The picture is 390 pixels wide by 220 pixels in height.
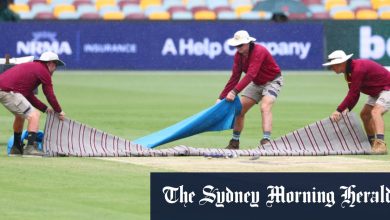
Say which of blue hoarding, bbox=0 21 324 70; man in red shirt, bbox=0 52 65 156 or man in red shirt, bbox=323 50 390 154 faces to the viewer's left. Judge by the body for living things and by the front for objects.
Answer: man in red shirt, bbox=323 50 390 154

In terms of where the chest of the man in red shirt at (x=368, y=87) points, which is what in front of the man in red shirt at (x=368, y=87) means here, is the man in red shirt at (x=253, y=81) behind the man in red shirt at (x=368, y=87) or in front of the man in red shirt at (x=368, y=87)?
in front

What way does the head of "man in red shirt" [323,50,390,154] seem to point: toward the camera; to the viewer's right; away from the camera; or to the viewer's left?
to the viewer's left

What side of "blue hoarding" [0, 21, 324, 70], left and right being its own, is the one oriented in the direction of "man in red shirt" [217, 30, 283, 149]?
front

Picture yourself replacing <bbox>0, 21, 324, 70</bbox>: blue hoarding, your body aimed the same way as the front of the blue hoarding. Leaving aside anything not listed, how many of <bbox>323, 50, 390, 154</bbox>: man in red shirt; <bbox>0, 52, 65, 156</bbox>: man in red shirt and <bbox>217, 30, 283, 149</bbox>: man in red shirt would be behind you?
0

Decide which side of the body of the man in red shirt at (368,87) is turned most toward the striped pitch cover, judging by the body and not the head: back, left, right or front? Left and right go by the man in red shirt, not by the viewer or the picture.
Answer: front

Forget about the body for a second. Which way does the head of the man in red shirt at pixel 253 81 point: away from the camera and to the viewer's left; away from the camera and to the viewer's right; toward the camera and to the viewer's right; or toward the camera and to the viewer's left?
toward the camera and to the viewer's left

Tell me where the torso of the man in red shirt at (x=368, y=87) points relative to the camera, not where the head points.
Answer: to the viewer's left

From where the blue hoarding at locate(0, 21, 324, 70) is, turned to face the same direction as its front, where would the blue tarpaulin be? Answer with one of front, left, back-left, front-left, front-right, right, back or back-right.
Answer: front

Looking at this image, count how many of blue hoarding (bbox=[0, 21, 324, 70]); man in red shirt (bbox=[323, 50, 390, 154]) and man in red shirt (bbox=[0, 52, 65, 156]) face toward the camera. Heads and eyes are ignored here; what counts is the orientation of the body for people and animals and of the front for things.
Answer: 1

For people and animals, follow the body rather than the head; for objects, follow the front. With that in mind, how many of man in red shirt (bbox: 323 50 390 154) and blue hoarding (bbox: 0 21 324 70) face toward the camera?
1

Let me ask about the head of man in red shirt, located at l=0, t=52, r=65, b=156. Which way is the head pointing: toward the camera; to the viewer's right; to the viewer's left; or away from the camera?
to the viewer's right

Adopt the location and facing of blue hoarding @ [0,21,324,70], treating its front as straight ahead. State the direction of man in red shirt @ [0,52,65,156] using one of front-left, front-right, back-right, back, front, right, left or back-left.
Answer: front

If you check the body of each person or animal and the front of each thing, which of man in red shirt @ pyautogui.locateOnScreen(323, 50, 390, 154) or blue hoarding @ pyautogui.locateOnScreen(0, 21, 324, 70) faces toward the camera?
the blue hoarding

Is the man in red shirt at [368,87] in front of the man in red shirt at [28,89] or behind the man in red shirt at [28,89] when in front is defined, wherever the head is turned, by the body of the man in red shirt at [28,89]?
in front

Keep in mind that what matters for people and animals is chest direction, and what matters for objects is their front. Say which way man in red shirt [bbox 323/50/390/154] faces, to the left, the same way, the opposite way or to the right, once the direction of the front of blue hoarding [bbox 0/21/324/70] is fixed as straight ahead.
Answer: to the right

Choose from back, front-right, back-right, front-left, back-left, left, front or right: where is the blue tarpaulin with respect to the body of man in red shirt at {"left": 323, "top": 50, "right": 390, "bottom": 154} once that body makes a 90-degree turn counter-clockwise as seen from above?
right

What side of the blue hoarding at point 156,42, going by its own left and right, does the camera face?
front

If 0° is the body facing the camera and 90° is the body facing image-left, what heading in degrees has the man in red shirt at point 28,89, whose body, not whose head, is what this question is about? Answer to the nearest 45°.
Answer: approximately 270°
